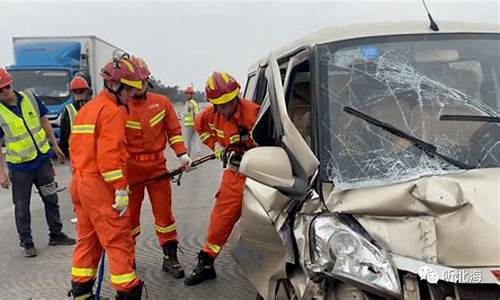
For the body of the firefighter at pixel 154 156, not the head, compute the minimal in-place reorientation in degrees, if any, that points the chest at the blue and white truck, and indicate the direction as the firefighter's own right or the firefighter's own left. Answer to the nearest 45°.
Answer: approximately 180°

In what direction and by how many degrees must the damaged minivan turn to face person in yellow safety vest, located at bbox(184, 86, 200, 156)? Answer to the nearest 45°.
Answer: approximately 135° to its right
